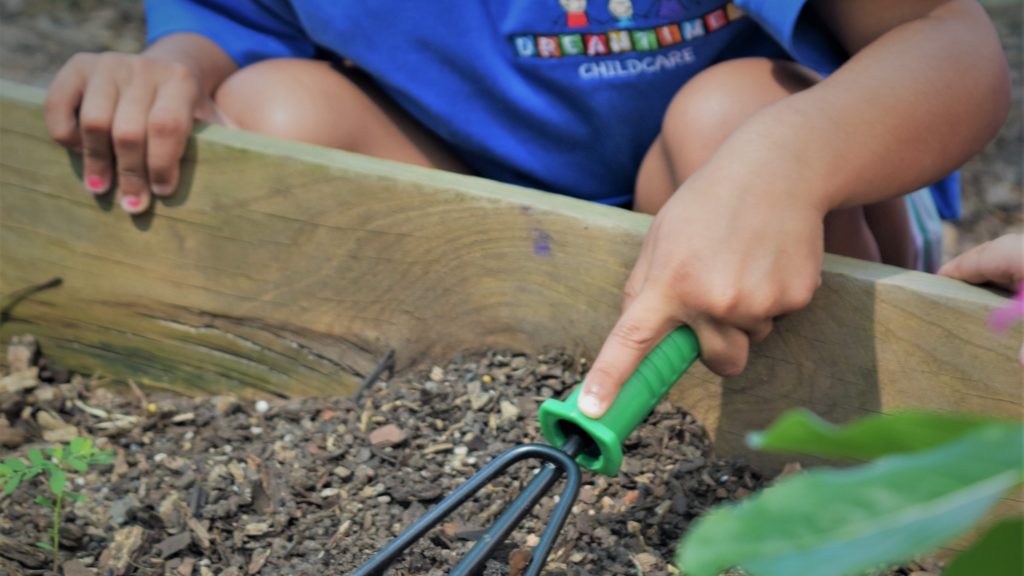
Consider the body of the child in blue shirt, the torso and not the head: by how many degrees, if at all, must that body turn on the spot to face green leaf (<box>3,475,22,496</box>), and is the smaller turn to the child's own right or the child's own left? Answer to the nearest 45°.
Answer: approximately 45° to the child's own right

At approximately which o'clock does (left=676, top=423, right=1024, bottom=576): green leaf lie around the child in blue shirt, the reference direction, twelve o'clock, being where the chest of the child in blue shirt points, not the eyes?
The green leaf is roughly at 12 o'clock from the child in blue shirt.

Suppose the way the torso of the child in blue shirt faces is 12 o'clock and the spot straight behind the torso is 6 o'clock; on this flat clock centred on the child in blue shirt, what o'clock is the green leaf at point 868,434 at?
The green leaf is roughly at 12 o'clock from the child in blue shirt.

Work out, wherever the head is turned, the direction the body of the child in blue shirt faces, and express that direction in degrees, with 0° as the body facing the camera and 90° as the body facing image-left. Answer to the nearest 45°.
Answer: approximately 0°

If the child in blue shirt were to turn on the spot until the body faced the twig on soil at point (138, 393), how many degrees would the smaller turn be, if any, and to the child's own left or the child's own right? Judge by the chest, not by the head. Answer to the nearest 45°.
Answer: approximately 90° to the child's own right

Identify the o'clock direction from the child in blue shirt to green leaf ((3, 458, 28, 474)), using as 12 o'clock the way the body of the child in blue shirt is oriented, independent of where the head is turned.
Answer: The green leaf is roughly at 2 o'clock from the child in blue shirt.
